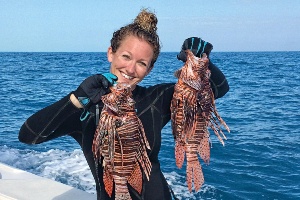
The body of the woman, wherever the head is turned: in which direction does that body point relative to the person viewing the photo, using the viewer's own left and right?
facing the viewer

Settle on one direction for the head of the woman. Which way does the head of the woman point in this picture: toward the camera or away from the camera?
toward the camera
